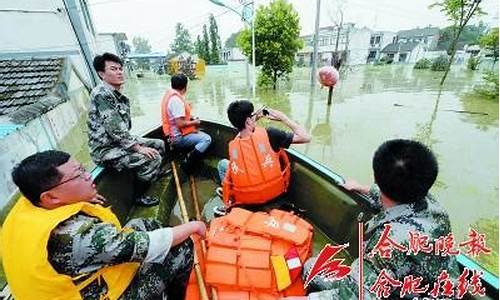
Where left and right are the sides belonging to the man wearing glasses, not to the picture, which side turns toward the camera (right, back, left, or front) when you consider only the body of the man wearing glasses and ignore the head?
right

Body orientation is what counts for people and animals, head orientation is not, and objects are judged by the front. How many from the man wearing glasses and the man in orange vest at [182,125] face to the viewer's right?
2

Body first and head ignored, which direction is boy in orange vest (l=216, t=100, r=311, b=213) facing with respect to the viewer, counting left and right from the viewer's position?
facing away from the viewer and to the right of the viewer

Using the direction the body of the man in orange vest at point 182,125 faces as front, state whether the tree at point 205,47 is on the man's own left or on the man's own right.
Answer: on the man's own left

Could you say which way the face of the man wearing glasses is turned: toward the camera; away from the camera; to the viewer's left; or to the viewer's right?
to the viewer's right

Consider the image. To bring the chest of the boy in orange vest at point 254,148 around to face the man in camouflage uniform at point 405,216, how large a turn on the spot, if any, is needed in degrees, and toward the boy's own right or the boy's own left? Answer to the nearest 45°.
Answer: approximately 90° to the boy's own right

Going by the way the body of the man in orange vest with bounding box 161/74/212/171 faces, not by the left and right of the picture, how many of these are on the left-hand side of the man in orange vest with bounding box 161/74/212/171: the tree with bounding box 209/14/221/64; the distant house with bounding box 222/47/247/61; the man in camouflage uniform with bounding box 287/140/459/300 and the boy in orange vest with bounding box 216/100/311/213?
2

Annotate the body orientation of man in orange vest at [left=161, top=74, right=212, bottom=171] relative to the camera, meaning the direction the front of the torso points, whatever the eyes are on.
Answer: to the viewer's right
